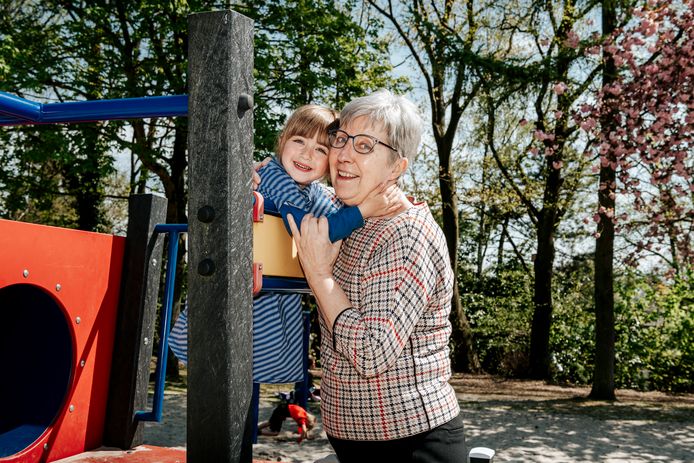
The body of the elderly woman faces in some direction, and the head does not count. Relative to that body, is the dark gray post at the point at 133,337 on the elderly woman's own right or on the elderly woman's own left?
on the elderly woman's own right

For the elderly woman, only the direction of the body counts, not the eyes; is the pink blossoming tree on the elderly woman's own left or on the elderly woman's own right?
on the elderly woman's own right

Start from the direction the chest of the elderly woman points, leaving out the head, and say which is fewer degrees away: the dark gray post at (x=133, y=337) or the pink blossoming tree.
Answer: the dark gray post

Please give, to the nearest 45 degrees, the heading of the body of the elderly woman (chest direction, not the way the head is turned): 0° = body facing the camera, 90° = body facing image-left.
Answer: approximately 90°
